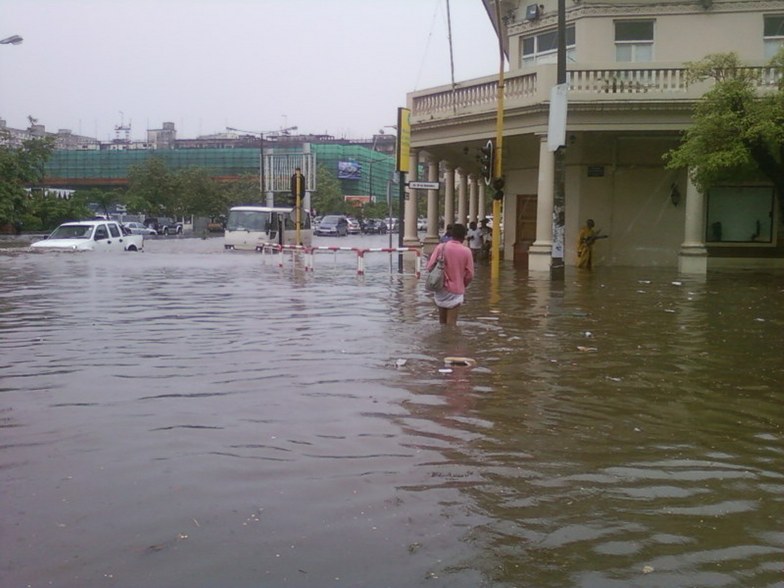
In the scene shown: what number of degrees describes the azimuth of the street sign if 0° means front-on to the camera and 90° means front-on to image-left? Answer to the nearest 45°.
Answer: approximately 0°

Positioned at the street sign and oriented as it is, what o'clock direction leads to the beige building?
The beige building is roughly at 8 o'clock from the street sign.

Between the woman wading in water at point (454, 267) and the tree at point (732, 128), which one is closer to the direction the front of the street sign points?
the woman wading in water

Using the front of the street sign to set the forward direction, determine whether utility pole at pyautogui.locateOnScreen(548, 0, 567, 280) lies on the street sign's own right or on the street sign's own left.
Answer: on the street sign's own left

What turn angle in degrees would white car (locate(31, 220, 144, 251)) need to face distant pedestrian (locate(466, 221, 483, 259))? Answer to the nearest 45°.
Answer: approximately 135° to its left

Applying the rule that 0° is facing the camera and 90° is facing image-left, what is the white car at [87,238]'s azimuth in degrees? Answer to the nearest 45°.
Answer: approximately 45°

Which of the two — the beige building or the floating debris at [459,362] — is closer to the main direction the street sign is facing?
the floating debris

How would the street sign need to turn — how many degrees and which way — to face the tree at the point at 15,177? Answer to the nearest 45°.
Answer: approximately 135° to its right
